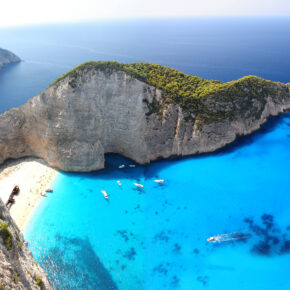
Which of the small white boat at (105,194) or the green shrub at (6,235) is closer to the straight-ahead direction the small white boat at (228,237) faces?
the small white boat

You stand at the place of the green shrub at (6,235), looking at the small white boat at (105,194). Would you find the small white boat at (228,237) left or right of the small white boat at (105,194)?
right
